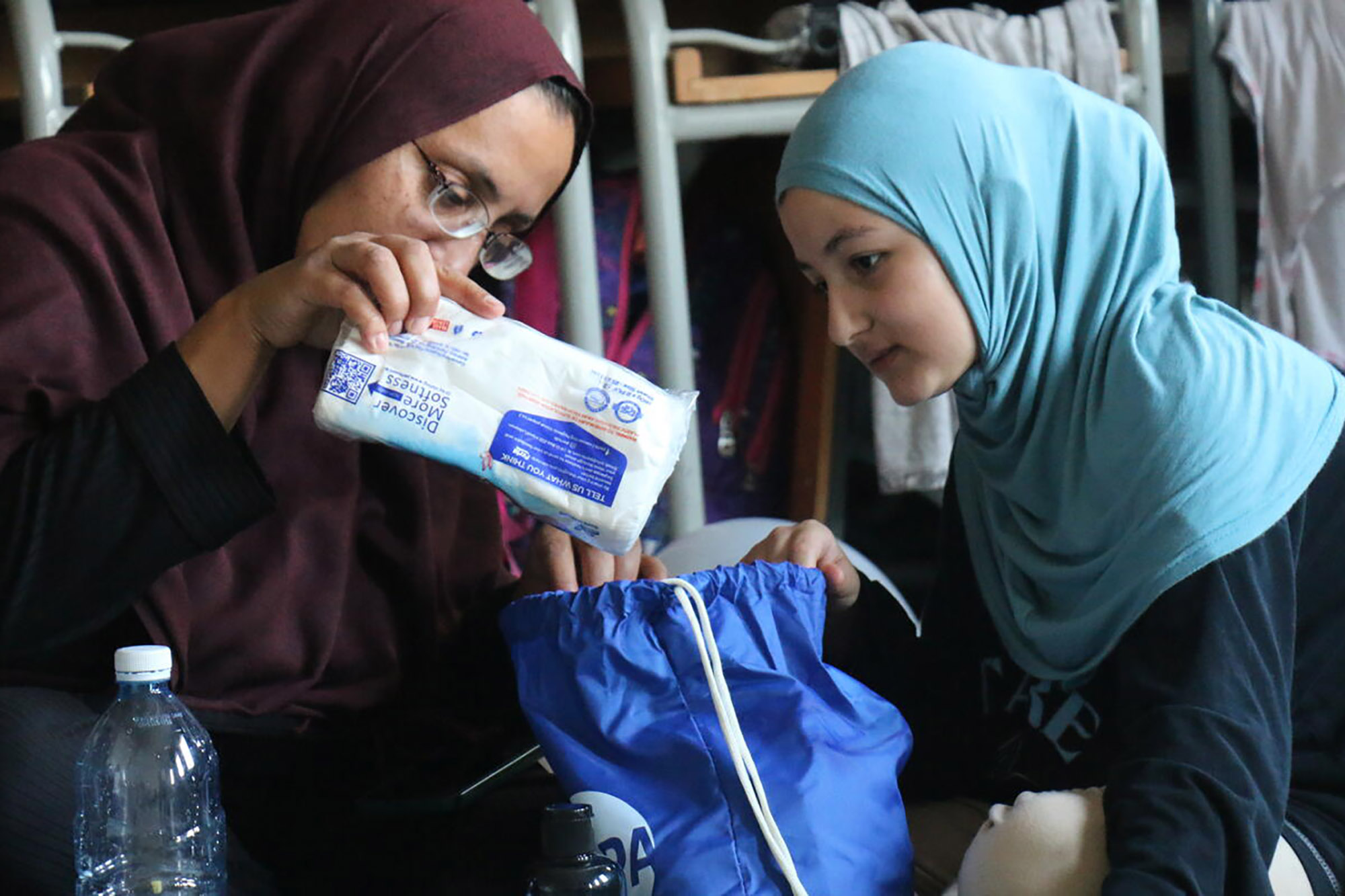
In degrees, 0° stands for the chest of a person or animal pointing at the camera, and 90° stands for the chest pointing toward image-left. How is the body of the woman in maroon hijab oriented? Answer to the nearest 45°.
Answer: approximately 315°

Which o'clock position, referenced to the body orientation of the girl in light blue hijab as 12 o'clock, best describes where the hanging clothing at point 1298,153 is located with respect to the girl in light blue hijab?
The hanging clothing is roughly at 5 o'clock from the girl in light blue hijab.

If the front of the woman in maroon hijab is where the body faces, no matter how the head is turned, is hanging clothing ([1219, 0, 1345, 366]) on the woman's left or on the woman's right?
on the woman's left

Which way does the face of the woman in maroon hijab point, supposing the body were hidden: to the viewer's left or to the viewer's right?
to the viewer's right

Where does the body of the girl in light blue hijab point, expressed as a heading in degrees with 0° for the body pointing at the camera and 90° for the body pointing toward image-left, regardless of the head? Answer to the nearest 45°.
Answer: approximately 45°

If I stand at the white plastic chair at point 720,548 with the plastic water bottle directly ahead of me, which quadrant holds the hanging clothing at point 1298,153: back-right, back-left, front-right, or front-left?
back-left

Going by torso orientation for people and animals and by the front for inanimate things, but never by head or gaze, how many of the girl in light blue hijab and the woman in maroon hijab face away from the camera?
0

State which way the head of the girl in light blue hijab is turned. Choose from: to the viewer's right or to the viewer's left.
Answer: to the viewer's left
